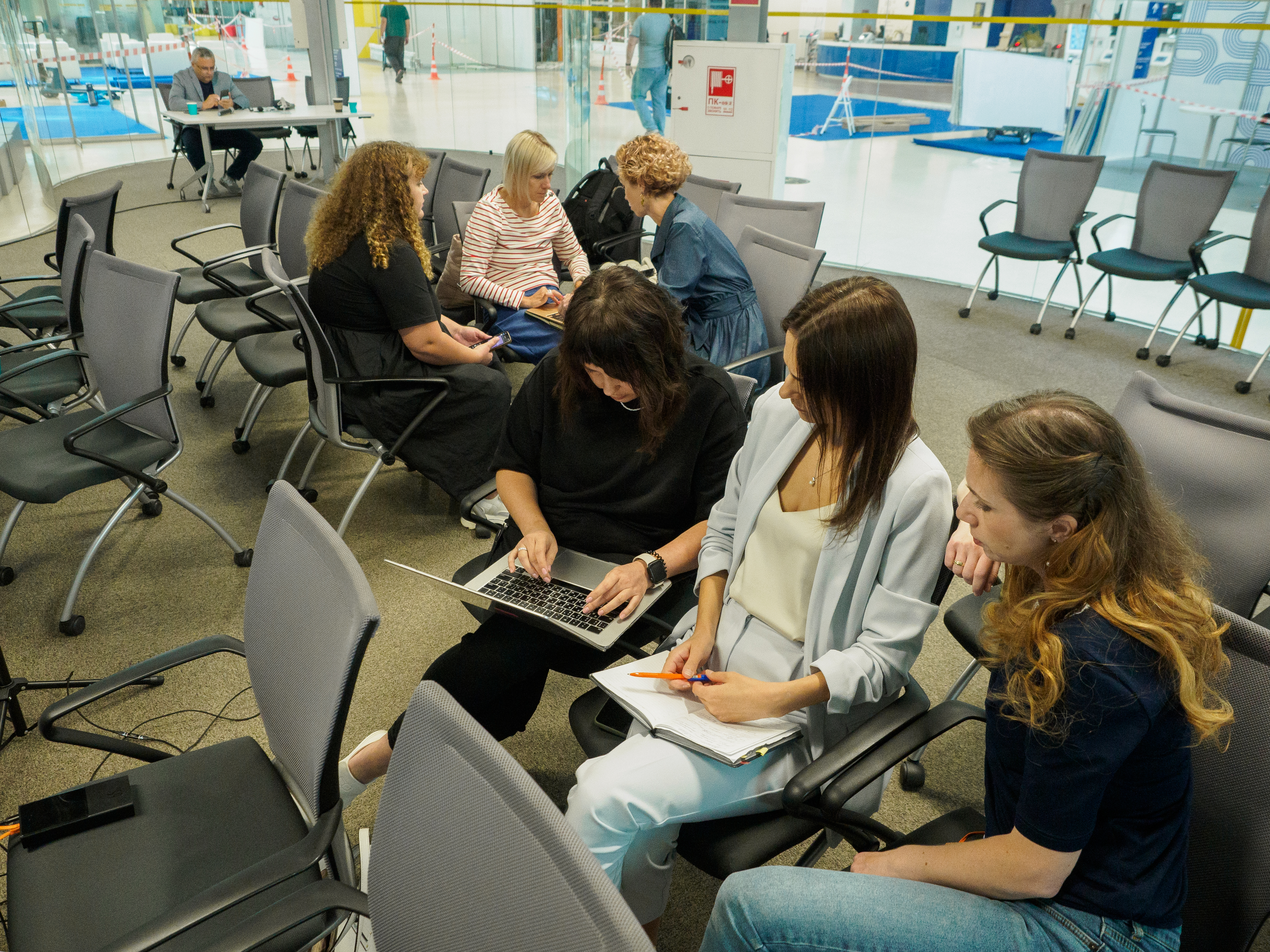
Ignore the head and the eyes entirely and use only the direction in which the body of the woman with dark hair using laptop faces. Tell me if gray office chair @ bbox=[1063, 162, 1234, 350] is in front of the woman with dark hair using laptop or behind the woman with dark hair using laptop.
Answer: behind

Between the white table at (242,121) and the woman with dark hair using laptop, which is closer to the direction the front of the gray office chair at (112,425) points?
the woman with dark hair using laptop

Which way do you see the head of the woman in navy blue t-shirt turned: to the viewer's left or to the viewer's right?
to the viewer's left

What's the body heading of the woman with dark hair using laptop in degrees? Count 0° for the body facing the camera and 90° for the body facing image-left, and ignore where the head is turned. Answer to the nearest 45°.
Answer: approximately 45°

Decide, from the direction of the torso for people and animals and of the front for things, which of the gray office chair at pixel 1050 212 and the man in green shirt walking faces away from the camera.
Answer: the man in green shirt walking

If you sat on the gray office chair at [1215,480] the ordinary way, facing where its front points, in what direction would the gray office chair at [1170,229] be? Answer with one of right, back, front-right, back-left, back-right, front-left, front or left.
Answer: back-right

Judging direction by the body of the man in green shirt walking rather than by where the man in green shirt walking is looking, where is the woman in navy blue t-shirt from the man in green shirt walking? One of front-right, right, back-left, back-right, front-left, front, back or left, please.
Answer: back

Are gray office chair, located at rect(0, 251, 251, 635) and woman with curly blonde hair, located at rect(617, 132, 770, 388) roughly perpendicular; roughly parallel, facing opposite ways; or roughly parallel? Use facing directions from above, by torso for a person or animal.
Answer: roughly perpendicular

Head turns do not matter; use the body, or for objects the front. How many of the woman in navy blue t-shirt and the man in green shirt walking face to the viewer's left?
1

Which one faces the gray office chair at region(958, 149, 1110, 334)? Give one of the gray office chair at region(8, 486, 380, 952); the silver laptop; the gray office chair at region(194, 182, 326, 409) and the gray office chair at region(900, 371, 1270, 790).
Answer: the silver laptop

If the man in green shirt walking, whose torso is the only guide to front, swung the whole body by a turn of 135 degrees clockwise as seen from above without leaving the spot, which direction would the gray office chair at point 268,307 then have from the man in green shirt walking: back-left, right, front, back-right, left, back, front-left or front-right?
front-right

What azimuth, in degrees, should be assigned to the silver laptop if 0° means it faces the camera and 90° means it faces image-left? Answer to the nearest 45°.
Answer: approximately 225°

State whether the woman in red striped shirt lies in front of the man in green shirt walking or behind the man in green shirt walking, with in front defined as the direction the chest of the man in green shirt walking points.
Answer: behind

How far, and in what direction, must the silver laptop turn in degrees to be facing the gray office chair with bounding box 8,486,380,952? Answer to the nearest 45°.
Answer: approximately 180°

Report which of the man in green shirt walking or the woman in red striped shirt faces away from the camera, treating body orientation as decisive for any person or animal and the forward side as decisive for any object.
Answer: the man in green shirt walking

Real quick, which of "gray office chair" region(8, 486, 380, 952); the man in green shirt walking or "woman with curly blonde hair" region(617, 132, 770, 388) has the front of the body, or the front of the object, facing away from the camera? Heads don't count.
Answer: the man in green shirt walking
